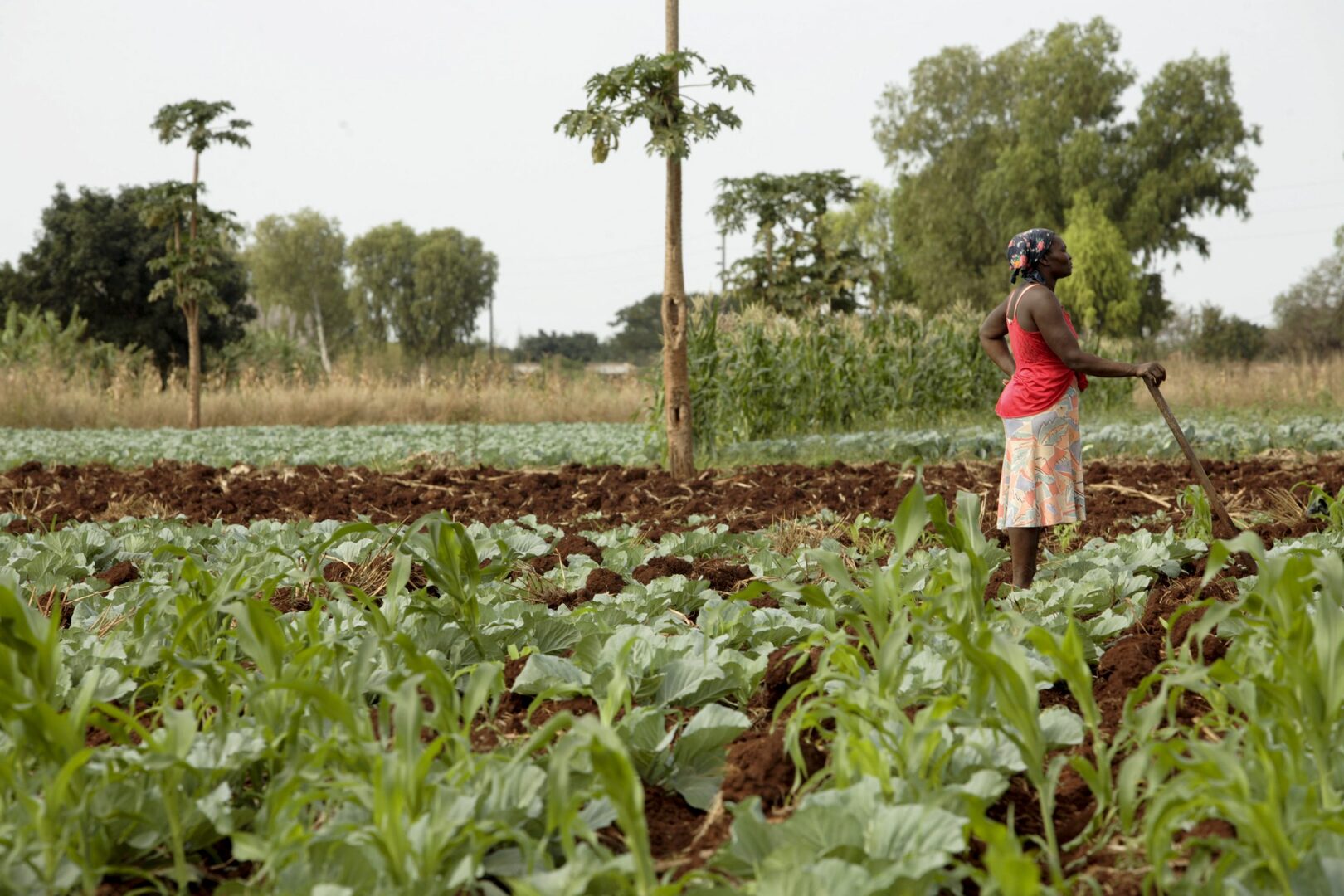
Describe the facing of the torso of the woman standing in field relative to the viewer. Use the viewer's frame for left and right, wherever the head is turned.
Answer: facing away from the viewer and to the right of the viewer

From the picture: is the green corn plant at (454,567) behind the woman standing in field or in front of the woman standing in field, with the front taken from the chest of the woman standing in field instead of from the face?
behind

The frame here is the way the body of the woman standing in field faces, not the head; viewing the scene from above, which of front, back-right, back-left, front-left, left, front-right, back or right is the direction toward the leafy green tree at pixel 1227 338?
front-left

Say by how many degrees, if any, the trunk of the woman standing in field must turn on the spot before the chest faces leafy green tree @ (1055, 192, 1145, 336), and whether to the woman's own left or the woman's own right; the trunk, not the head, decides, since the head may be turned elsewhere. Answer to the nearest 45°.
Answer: approximately 45° to the woman's own left

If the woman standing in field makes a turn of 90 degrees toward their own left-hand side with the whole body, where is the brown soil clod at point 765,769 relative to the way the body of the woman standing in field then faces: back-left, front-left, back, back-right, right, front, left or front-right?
back-left

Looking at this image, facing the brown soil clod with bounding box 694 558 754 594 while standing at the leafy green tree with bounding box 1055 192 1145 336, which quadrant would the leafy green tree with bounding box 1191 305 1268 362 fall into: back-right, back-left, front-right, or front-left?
back-left

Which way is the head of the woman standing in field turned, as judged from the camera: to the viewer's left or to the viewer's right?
to the viewer's right

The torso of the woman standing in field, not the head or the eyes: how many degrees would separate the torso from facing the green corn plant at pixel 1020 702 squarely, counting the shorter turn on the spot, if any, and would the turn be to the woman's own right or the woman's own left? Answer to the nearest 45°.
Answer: approximately 135° to the woman's own right

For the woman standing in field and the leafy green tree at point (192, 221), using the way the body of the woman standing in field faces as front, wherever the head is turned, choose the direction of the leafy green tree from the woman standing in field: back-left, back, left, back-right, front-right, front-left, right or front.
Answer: left

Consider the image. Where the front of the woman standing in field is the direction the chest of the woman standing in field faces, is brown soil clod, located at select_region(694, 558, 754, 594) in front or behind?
behind
